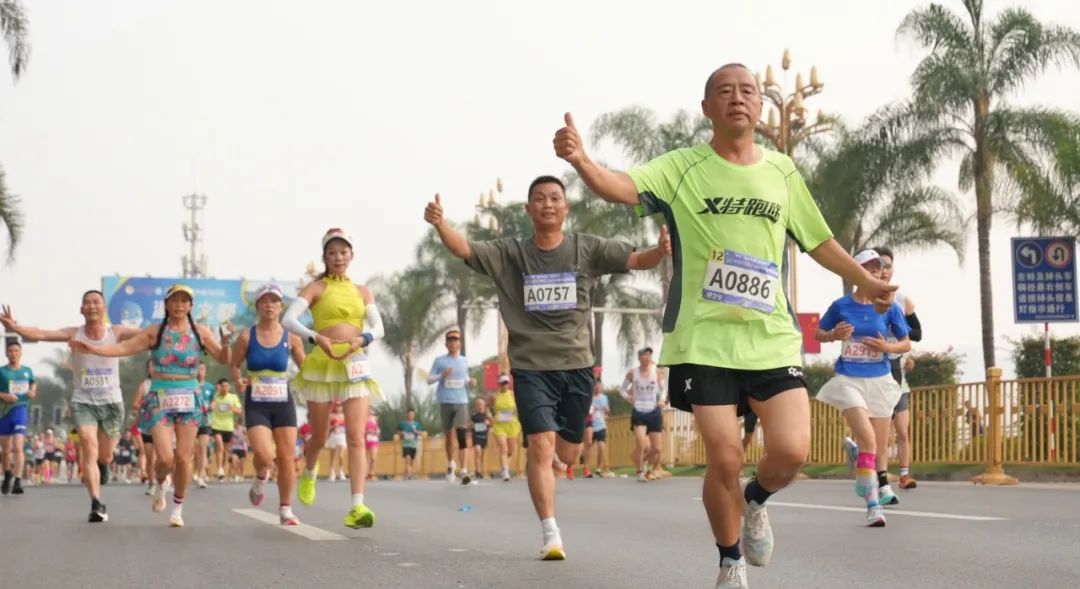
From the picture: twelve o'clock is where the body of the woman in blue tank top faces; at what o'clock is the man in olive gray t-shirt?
The man in olive gray t-shirt is roughly at 11 o'clock from the woman in blue tank top.

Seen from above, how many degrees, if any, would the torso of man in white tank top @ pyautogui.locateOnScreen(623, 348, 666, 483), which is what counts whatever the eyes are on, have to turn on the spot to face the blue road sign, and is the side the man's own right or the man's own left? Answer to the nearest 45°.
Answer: approximately 45° to the man's own left

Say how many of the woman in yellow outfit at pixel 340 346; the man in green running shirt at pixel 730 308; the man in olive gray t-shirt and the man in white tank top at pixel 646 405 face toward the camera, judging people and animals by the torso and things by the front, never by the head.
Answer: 4

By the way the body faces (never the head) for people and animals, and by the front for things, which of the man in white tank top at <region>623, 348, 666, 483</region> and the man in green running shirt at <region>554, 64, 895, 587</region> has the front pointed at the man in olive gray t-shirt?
the man in white tank top

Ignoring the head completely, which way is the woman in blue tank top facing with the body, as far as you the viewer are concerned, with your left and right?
facing the viewer

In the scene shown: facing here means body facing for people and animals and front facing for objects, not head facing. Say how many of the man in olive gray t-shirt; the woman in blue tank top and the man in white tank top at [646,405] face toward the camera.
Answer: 3

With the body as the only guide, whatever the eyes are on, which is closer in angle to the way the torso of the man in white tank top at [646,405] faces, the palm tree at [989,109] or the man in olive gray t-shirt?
the man in olive gray t-shirt

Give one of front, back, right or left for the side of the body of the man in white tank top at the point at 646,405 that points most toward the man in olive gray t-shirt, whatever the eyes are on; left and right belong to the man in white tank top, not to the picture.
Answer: front

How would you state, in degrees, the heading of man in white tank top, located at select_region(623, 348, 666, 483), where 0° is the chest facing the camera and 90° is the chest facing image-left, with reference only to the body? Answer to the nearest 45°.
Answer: approximately 0°

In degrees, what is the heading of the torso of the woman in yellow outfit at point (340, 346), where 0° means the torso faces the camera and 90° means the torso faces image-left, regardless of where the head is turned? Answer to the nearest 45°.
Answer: approximately 0°

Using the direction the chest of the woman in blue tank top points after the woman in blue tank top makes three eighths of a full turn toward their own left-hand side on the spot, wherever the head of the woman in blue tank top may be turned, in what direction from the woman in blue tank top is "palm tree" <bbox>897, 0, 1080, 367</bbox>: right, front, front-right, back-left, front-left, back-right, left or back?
front

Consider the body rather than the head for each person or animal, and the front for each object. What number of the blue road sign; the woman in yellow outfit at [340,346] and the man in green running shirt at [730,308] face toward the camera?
3
